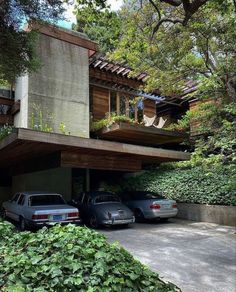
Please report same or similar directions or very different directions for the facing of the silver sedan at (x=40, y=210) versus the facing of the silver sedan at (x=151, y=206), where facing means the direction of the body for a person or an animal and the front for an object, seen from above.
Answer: same or similar directions

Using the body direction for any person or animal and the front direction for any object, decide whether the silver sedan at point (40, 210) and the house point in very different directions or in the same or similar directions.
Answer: very different directions

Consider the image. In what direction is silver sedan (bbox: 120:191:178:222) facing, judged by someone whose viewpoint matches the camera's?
facing away from the viewer and to the left of the viewer

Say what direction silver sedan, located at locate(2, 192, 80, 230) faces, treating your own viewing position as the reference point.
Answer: facing away from the viewer and to the left of the viewer

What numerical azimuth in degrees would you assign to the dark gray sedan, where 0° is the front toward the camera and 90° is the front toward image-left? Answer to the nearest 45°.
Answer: approximately 135°

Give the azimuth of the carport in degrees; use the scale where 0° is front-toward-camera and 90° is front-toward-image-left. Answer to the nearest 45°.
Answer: approximately 315°

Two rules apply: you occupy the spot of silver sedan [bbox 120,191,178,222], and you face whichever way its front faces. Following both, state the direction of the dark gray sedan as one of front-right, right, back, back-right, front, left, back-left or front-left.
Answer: left

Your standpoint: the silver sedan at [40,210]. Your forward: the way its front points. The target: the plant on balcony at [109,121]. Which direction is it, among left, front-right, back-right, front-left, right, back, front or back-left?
right

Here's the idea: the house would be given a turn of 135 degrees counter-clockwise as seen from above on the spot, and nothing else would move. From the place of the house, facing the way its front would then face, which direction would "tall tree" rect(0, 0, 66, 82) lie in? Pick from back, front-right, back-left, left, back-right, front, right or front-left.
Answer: back

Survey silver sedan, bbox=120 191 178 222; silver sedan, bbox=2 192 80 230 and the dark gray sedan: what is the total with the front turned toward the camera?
0

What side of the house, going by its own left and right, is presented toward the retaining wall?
front
